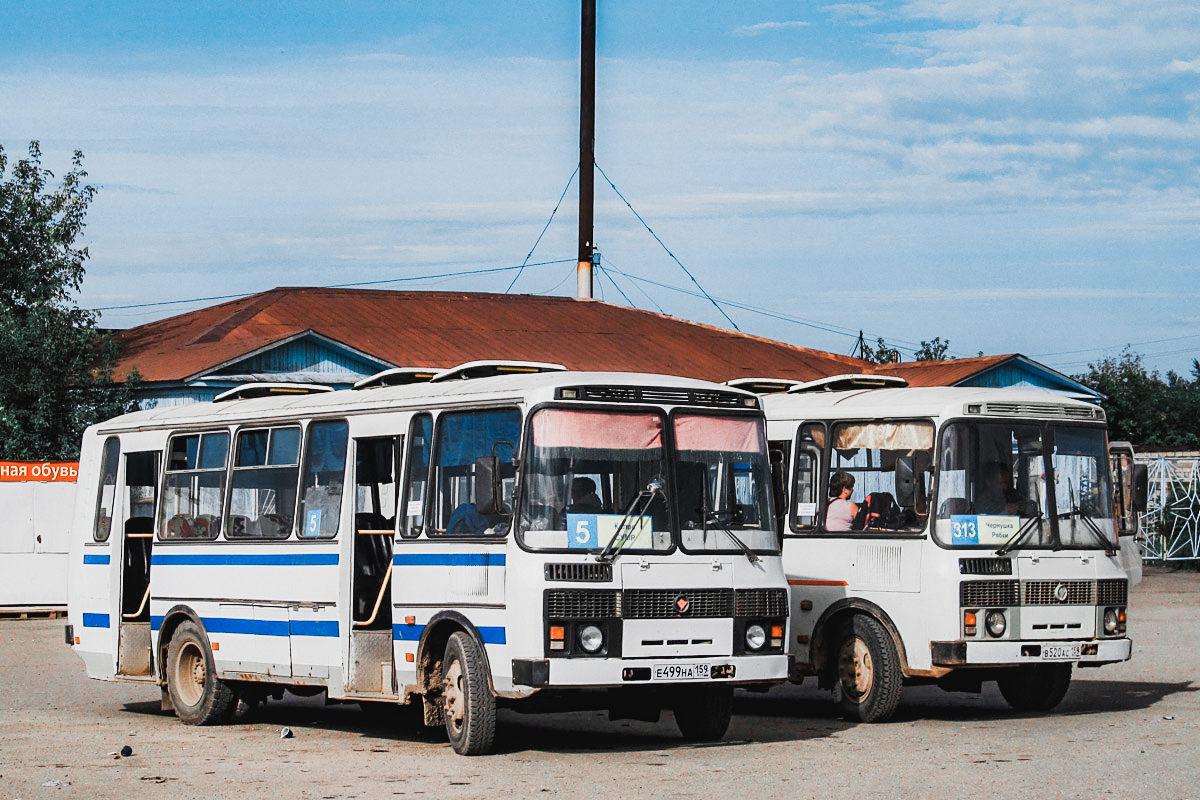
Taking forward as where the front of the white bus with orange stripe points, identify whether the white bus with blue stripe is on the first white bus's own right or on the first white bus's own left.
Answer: on the first white bus's own right

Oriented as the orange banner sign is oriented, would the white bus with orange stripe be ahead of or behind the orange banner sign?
ahead

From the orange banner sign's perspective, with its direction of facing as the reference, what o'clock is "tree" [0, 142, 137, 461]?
The tree is roughly at 6 o'clock from the orange banner sign.

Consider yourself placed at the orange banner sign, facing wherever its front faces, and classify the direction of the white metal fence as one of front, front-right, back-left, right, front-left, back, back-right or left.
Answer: left

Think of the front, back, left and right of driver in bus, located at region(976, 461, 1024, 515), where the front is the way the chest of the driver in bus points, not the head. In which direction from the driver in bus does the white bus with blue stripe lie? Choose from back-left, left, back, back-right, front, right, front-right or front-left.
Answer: right

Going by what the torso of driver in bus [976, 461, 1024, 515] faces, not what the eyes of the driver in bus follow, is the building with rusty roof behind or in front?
behind

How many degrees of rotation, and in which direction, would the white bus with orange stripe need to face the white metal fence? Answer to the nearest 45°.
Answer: approximately 135° to its left

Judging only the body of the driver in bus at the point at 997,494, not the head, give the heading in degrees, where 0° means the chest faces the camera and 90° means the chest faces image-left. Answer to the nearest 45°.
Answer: approximately 315°
